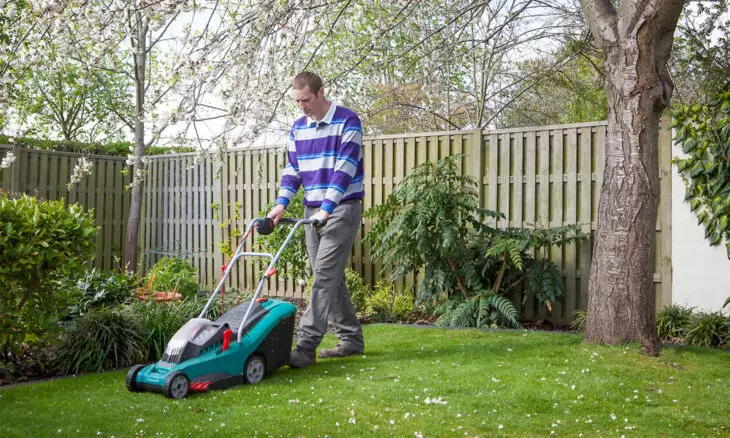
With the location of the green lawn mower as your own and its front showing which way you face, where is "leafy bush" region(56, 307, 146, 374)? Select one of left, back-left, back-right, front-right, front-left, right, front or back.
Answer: right

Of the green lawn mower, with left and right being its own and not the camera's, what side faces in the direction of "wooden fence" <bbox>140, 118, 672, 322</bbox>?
back

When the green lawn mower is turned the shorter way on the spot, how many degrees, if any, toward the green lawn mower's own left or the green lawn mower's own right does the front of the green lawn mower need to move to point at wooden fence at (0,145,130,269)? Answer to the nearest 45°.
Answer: approximately 135° to the green lawn mower's own right

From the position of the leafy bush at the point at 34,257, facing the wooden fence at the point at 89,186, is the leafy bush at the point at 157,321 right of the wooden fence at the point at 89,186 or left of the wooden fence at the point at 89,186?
right

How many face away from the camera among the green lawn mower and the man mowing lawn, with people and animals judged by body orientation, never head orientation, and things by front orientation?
0

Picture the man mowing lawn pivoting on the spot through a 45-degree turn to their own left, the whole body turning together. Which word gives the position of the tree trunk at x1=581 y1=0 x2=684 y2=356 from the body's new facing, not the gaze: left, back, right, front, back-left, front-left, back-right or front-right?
left

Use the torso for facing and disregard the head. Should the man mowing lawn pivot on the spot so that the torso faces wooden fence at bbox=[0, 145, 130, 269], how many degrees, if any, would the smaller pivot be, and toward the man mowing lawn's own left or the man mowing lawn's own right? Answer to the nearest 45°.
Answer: approximately 90° to the man mowing lawn's own right

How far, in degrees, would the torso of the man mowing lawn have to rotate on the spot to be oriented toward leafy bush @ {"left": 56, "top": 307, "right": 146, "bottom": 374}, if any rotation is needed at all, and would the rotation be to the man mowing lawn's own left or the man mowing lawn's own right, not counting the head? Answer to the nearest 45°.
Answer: approximately 45° to the man mowing lawn's own right

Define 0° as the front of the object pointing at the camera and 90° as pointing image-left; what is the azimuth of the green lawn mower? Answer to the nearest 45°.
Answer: approximately 45°

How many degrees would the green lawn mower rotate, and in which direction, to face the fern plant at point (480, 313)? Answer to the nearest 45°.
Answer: approximately 180°

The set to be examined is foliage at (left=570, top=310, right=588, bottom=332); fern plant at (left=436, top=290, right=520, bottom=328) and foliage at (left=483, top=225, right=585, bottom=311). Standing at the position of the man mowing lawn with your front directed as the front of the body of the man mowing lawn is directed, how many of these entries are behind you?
3

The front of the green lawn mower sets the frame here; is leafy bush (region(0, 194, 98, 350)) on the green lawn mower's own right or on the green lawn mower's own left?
on the green lawn mower's own right

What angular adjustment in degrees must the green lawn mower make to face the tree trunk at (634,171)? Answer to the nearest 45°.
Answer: approximately 135° to its left

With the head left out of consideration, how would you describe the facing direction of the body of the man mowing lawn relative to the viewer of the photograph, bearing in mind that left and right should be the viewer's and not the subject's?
facing the viewer and to the left of the viewer

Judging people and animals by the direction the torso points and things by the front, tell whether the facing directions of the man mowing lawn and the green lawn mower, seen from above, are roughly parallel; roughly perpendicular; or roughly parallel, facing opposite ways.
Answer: roughly parallel

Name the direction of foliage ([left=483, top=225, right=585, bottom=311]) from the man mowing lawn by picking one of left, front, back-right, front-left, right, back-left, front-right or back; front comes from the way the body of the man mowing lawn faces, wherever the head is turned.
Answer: back
